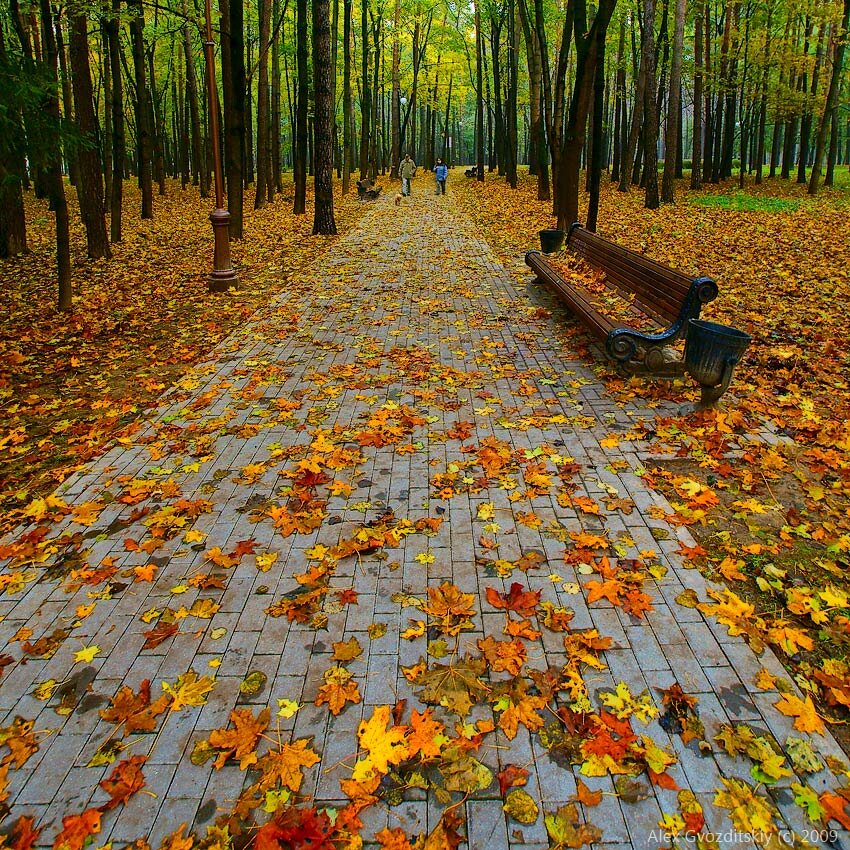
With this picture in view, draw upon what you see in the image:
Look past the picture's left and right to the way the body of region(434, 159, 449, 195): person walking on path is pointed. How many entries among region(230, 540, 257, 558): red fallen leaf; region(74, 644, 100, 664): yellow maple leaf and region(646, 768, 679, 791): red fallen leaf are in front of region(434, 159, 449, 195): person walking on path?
3

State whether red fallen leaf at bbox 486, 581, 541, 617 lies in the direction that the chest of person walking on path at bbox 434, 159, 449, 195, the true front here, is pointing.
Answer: yes

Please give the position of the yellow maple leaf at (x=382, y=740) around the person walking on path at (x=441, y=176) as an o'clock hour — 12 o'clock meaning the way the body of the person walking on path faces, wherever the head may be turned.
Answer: The yellow maple leaf is roughly at 12 o'clock from the person walking on path.

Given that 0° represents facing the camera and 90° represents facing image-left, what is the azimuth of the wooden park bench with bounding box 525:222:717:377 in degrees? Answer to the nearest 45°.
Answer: approximately 45°

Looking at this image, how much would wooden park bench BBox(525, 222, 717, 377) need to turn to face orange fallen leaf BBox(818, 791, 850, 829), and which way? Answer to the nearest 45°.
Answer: approximately 45° to its left

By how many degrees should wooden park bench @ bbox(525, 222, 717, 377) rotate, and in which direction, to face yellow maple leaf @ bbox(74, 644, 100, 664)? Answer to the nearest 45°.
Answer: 0° — it already faces it

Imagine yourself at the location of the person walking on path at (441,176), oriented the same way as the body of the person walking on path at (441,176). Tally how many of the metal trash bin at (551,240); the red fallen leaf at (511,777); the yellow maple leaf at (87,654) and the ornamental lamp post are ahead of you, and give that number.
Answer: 4

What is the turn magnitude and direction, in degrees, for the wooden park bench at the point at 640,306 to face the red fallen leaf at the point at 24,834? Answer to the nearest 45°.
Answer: approximately 45° to its left

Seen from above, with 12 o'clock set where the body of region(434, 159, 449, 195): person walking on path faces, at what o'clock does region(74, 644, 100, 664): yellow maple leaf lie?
The yellow maple leaf is roughly at 12 o'clock from the person walking on path.

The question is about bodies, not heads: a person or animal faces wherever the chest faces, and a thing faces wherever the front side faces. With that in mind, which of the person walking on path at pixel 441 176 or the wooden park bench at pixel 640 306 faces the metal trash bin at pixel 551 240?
the person walking on path

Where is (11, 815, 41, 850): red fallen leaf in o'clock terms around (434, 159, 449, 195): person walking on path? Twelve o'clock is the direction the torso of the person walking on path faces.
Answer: The red fallen leaf is roughly at 12 o'clock from the person walking on path.
